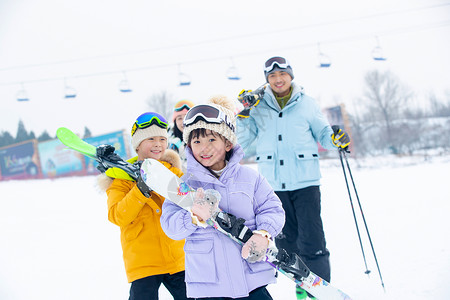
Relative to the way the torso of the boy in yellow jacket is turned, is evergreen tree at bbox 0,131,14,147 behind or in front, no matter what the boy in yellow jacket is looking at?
behind

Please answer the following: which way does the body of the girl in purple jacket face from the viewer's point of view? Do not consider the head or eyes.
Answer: toward the camera

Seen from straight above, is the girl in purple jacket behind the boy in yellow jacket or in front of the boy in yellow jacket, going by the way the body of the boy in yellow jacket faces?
in front

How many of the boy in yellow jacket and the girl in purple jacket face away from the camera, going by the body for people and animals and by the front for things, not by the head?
0

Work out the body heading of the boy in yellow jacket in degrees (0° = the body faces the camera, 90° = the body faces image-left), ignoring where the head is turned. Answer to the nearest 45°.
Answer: approximately 315°

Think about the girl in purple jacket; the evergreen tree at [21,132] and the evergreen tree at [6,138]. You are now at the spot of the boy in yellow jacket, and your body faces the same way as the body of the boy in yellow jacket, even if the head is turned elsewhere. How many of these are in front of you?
1

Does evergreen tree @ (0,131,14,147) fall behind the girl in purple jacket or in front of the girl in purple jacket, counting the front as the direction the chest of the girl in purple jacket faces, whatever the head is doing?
behind

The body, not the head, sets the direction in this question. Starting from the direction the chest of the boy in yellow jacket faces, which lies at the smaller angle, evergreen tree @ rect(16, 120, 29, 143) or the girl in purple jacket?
the girl in purple jacket

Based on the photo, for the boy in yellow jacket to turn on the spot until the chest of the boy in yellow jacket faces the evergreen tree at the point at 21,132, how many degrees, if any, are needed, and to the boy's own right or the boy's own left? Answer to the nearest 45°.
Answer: approximately 135° to the boy's own left
